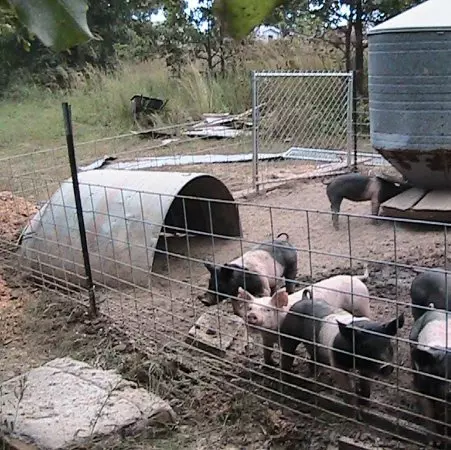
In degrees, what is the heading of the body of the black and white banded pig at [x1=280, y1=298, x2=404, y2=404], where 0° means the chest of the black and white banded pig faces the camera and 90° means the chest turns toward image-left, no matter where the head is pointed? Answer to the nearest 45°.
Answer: approximately 315°

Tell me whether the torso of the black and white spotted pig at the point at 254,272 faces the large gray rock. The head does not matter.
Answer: yes

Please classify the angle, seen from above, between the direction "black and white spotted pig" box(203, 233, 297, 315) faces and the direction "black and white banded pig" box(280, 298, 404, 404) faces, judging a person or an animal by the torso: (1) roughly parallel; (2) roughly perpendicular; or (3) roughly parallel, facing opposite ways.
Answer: roughly perpendicular
